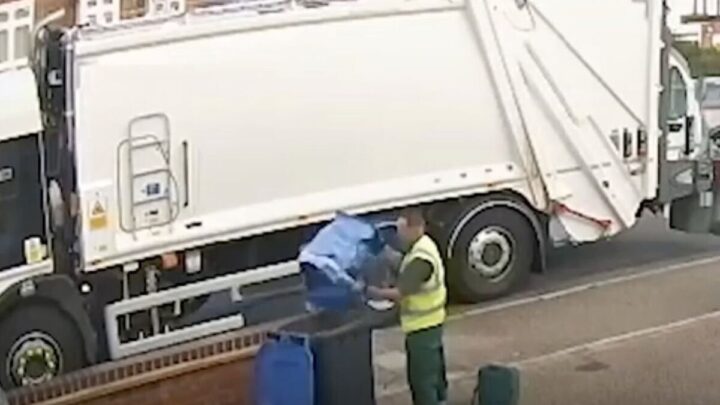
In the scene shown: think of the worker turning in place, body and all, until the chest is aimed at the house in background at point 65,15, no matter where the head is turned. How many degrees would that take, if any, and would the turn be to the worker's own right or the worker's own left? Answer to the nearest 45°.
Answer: approximately 45° to the worker's own right

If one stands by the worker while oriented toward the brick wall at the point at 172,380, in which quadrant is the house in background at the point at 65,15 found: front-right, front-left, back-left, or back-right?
front-right

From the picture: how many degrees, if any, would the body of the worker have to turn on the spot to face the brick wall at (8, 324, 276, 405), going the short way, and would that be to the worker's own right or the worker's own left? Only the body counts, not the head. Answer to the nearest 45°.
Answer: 0° — they already face it

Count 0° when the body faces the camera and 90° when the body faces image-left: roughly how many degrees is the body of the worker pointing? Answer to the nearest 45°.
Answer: approximately 90°

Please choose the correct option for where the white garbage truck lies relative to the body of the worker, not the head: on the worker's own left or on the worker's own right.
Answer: on the worker's own right

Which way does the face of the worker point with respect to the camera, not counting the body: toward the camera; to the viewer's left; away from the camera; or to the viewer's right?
to the viewer's left
